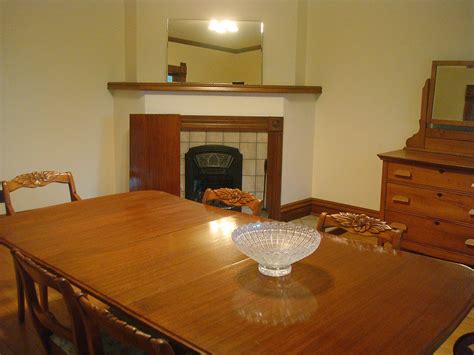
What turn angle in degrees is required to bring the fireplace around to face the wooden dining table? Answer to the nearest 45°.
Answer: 0° — it already faces it

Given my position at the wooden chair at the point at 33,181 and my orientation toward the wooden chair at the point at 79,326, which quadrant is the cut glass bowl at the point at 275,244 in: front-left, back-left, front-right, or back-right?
front-left

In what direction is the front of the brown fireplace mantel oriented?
toward the camera

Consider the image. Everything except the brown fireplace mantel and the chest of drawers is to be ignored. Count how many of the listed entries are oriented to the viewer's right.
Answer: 0

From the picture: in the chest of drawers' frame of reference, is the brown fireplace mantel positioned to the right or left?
on its right

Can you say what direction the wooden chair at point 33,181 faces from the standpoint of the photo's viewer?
facing the viewer and to the right of the viewer

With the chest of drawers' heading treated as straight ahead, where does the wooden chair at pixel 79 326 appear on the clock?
The wooden chair is roughly at 11 o'clock from the chest of drawers.

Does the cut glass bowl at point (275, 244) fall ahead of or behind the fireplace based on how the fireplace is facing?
ahead

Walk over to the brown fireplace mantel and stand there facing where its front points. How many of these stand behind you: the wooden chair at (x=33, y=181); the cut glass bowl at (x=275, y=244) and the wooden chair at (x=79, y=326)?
0

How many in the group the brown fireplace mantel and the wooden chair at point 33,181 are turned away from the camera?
0

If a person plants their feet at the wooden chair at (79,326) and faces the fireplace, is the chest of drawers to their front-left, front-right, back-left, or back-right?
front-right

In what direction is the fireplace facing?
toward the camera

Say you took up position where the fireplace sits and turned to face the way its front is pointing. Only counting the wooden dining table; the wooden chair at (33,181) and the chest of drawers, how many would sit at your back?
0

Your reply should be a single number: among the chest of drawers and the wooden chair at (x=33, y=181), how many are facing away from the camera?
0

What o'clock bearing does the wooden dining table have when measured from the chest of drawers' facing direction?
The wooden dining table is roughly at 11 o'clock from the chest of drawers.

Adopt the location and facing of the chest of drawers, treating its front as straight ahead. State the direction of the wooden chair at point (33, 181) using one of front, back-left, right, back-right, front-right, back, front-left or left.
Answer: front

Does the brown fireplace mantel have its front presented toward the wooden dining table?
yes

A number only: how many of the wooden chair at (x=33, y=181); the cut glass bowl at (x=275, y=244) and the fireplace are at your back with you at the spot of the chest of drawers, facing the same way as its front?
0

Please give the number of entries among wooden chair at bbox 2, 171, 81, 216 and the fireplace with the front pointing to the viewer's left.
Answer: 0

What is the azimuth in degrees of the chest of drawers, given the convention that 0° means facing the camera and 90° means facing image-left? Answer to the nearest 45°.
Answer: approximately 45°

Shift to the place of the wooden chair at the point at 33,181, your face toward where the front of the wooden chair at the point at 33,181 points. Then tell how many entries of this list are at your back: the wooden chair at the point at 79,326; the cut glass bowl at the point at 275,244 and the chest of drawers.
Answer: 0
